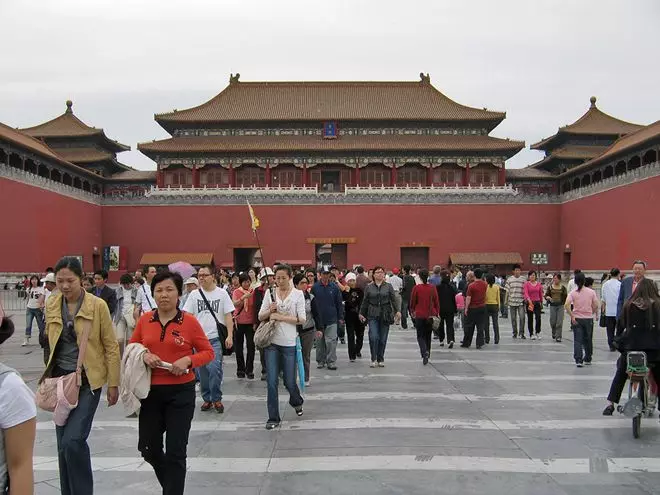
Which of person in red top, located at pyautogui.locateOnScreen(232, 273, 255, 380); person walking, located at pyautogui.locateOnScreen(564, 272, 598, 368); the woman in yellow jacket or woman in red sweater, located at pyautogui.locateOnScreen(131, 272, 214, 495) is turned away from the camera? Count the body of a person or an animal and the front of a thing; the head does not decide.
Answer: person walking, located at pyautogui.locateOnScreen(564, 272, 598, 368)

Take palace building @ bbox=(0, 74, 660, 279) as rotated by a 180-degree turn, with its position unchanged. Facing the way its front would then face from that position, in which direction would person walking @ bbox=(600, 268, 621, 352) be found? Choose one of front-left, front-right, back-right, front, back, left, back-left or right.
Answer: back

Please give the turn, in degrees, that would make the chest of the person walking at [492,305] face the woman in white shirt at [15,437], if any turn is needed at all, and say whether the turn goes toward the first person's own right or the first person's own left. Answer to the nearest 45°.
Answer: approximately 180°

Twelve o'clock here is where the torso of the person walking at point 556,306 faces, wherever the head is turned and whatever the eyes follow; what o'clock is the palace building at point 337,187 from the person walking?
The palace building is roughly at 5 o'clock from the person walking.

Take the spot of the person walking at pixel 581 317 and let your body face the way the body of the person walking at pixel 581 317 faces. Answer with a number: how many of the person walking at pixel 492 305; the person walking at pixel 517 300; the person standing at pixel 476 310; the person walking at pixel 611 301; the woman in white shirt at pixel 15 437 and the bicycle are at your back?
2

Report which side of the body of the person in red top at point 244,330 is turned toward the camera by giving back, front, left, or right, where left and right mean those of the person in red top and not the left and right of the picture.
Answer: front

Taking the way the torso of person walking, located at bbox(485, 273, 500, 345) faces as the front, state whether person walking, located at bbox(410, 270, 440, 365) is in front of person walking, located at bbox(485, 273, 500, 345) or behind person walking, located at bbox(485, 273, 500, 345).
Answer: behind

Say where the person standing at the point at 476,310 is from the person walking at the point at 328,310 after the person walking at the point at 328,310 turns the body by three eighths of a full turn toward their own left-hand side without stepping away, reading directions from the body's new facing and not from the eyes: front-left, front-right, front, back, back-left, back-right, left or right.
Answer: front

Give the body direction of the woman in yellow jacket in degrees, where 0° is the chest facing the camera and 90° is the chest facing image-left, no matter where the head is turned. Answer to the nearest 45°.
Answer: approximately 45°

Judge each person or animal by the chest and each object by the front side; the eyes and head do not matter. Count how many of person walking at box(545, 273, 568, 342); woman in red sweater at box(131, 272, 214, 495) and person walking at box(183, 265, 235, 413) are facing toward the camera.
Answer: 3

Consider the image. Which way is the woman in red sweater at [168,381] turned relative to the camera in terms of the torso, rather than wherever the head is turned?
toward the camera

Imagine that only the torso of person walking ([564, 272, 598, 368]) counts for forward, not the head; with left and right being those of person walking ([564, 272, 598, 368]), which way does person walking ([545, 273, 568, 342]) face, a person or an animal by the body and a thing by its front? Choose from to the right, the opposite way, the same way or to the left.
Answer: the opposite way

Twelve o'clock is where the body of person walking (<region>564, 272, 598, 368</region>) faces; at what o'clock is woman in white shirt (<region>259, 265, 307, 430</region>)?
The woman in white shirt is roughly at 7 o'clock from the person walking.
